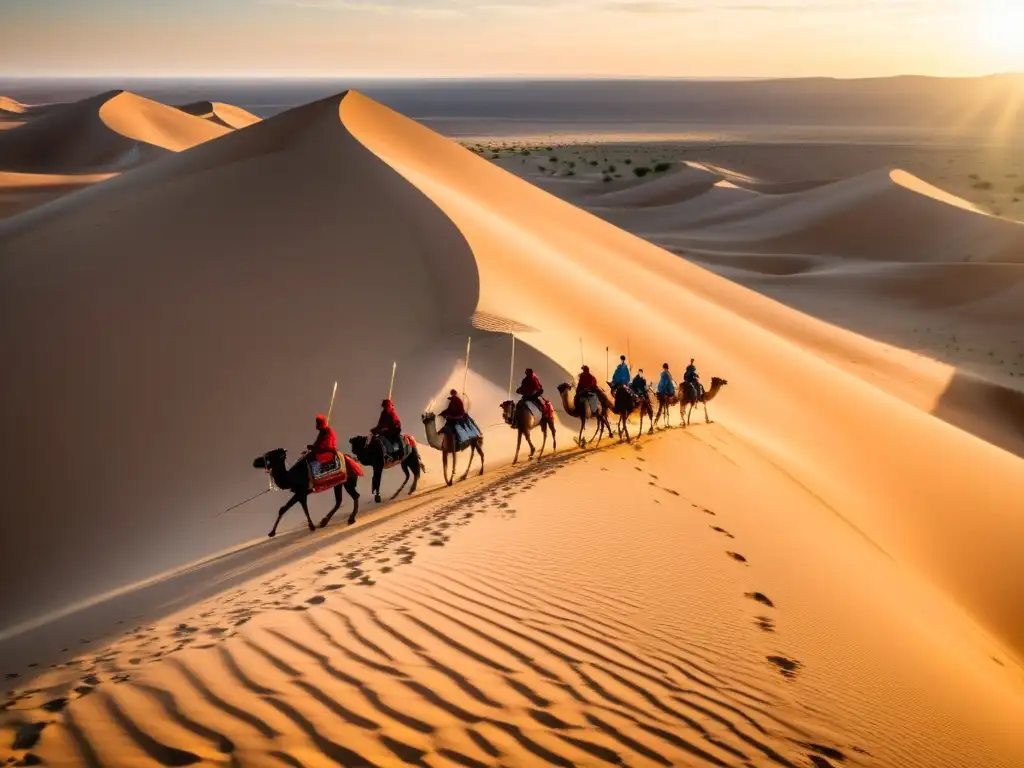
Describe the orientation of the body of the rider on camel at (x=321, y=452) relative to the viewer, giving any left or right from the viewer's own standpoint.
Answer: facing to the left of the viewer

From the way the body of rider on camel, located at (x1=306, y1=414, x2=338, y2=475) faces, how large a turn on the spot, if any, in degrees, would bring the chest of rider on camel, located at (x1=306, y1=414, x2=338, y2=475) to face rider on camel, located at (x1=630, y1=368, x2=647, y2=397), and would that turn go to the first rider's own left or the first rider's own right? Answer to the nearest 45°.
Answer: approximately 135° to the first rider's own right

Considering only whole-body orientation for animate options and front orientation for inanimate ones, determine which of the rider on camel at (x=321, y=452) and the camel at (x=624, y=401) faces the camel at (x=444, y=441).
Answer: the camel at (x=624, y=401)

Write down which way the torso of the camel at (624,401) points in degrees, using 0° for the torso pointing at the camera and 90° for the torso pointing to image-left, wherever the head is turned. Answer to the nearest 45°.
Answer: approximately 45°

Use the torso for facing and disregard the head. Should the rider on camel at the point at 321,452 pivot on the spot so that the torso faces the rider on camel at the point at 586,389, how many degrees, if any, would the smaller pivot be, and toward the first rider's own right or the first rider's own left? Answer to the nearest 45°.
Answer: approximately 135° to the first rider's own right

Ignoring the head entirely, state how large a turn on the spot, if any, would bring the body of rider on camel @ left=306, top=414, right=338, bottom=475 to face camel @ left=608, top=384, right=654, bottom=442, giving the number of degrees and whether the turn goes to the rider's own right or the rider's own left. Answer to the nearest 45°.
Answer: approximately 135° to the rider's own right
